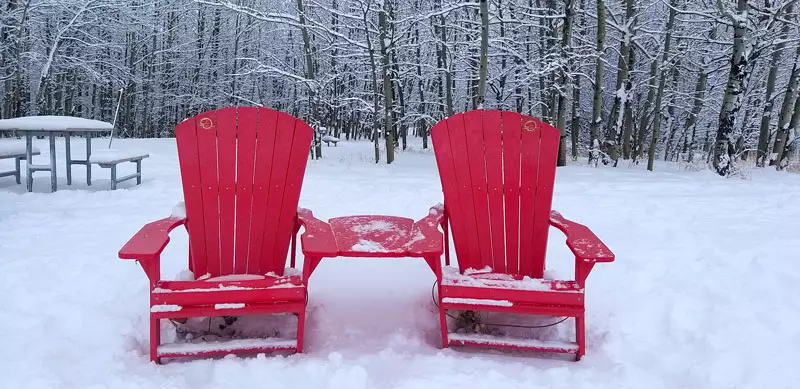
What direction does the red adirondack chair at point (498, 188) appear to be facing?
toward the camera

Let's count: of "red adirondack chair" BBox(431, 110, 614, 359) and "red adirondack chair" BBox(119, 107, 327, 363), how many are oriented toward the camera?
2

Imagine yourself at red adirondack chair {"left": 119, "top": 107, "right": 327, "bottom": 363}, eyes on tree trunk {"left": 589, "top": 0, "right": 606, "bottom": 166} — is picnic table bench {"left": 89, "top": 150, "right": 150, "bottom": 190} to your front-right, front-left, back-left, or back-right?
front-left

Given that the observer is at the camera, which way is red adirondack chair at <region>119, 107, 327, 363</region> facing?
facing the viewer

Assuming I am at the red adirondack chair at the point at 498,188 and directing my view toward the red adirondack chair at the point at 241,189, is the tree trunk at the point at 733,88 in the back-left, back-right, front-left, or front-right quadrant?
back-right

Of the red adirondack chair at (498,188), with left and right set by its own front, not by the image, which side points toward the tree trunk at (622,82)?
back

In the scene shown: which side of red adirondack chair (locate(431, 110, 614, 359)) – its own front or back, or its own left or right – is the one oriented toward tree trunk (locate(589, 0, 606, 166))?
back
